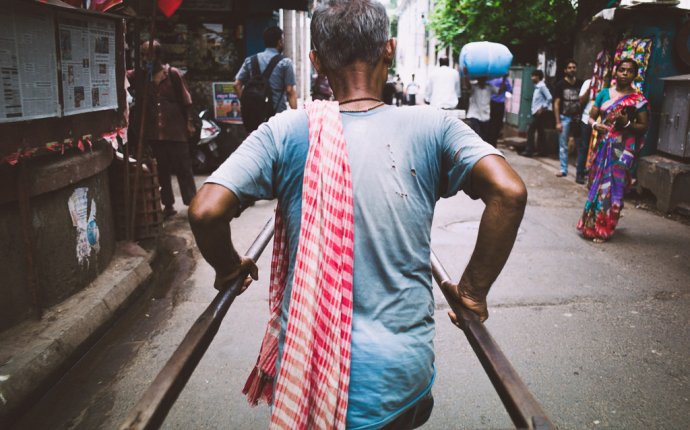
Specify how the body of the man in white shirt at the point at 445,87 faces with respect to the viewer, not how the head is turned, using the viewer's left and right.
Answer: facing away from the viewer

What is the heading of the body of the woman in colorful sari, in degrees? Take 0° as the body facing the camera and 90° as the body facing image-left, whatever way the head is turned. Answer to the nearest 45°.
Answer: approximately 0°

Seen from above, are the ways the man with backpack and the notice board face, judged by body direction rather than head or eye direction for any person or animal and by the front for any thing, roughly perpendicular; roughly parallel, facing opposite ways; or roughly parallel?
roughly perpendicular

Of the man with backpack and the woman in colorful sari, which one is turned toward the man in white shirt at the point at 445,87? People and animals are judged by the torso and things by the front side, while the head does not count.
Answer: the man with backpack

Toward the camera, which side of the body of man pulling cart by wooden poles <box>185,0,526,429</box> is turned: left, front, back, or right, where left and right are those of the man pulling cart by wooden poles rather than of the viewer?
back
